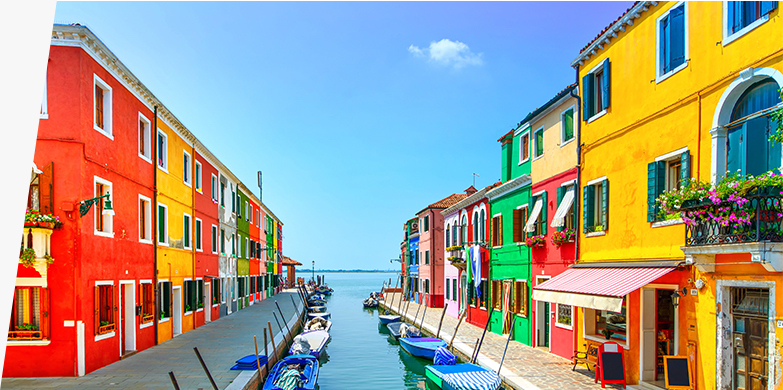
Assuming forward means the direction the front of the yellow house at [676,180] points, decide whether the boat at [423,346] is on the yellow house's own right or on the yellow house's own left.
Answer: on the yellow house's own right

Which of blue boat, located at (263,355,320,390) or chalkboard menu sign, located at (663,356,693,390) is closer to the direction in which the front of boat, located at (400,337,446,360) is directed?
the blue boat

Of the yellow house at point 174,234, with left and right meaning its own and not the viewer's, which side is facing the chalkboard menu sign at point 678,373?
front

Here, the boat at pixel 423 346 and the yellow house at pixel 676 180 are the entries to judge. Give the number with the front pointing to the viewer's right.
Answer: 0

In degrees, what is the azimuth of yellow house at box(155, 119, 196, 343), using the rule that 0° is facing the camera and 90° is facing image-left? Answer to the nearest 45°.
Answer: approximately 315°

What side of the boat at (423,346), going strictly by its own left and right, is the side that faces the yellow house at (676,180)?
back

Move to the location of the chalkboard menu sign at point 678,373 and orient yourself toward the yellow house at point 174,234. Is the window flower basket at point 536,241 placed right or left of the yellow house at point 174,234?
right

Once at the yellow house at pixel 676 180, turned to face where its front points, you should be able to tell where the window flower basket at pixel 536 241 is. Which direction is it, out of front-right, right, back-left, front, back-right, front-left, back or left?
right

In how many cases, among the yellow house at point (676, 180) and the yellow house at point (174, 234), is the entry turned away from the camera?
0

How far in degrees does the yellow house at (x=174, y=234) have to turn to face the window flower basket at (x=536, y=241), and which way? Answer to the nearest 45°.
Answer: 0° — it already faces it

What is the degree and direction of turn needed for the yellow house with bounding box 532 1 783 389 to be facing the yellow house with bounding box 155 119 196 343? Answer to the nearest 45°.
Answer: approximately 45° to its right
